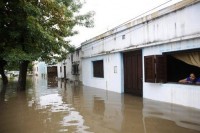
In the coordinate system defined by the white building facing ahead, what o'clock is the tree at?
The tree is roughly at 1 o'clock from the white building.

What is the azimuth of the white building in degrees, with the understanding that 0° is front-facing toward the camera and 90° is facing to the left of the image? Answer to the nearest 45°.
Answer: approximately 45°
